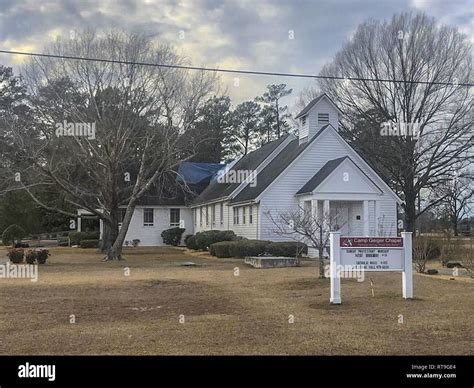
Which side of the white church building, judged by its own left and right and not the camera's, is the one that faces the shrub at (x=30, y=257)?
right

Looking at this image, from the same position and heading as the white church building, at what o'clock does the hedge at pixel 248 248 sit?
The hedge is roughly at 3 o'clock from the white church building.

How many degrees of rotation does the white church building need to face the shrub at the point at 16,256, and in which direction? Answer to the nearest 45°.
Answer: approximately 90° to its right

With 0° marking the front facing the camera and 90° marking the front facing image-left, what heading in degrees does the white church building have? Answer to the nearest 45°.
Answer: approximately 315°

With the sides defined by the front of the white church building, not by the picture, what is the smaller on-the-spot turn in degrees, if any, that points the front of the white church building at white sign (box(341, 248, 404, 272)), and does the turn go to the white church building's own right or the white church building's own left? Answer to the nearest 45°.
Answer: approximately 45° to the white church building's own right

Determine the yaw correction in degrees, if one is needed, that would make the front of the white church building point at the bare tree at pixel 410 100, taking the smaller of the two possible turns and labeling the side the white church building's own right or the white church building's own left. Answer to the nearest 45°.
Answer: approximately 90° to the white church building's own left

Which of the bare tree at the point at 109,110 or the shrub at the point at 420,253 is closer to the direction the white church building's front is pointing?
the shrub
